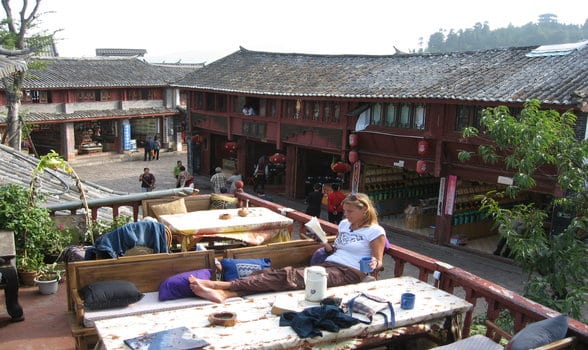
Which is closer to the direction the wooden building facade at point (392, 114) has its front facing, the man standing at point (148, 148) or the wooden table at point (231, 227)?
the wooden table

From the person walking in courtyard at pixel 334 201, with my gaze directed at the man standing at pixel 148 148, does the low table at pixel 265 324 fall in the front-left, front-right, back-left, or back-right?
back-left

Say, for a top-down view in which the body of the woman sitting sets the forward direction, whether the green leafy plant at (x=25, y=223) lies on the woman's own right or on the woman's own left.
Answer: on the woman's own right

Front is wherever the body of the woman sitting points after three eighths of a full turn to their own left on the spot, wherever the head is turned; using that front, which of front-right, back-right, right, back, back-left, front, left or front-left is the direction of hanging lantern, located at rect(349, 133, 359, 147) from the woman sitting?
left
